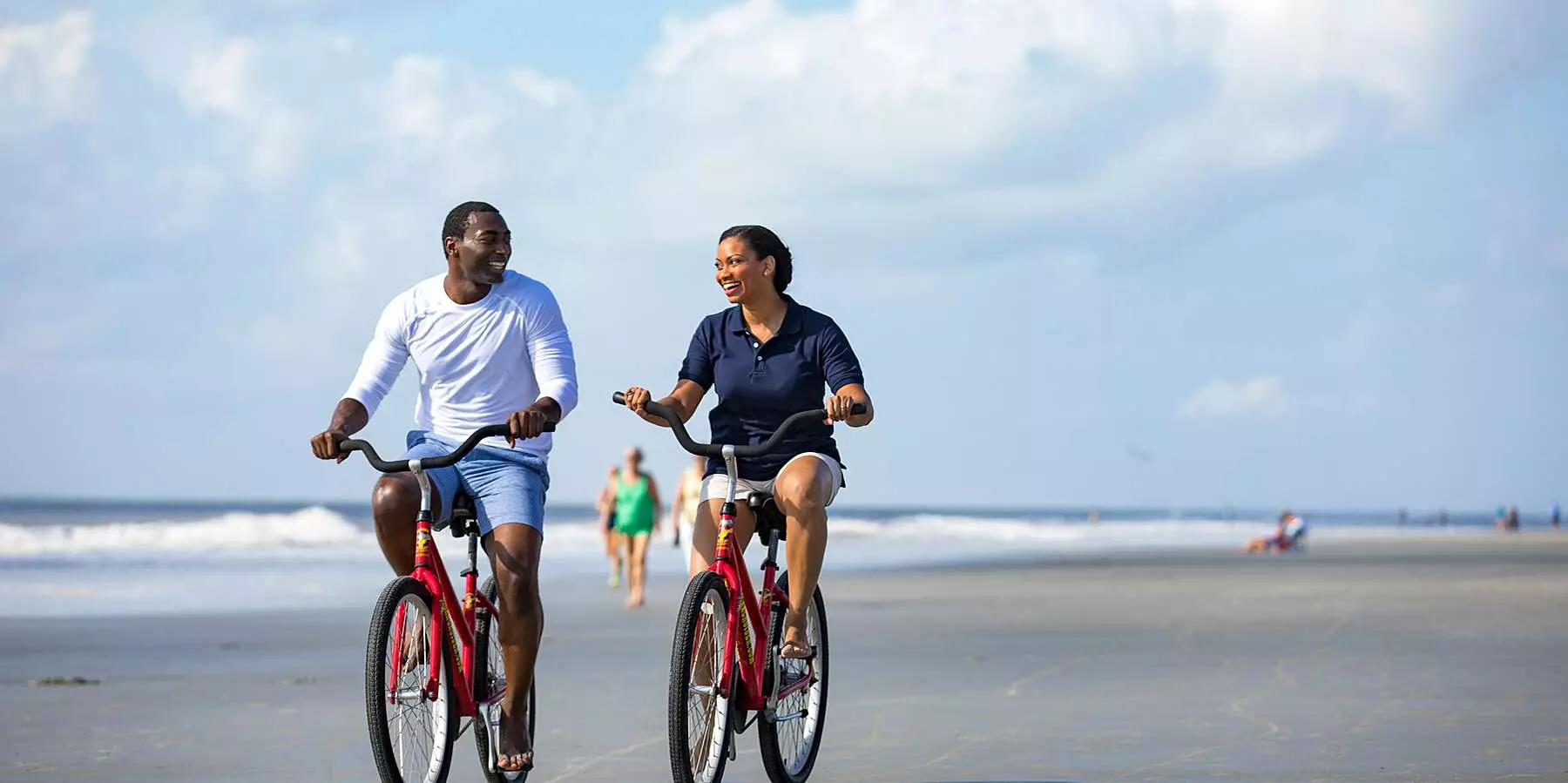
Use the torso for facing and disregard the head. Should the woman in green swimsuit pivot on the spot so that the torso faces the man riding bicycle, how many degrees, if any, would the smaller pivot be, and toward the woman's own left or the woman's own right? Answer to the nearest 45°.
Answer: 0° — they already face them

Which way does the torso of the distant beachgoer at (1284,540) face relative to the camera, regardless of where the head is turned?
to the viewer's left

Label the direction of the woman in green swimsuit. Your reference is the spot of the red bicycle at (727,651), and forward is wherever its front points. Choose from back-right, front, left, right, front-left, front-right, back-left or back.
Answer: back-right

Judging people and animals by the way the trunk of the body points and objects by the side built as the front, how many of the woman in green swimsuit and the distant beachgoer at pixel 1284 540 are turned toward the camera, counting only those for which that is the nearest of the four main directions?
1

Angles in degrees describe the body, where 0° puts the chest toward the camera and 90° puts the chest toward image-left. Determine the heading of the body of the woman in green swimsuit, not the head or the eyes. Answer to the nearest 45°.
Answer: approximately 0°

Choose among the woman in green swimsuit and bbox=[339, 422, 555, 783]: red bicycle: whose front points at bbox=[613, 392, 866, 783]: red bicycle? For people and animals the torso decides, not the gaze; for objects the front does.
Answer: the woman in green swimsuit

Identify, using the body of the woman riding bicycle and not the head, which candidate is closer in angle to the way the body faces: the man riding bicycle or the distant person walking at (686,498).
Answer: the man riding bicycle
